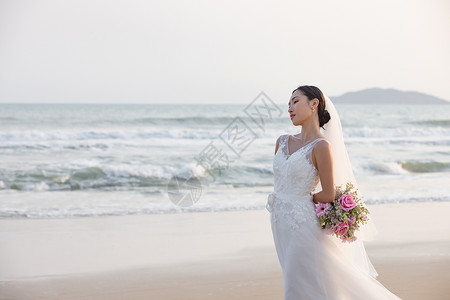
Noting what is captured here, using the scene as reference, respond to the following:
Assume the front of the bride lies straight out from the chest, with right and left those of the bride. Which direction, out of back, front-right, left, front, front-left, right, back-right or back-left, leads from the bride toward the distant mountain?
back-right
